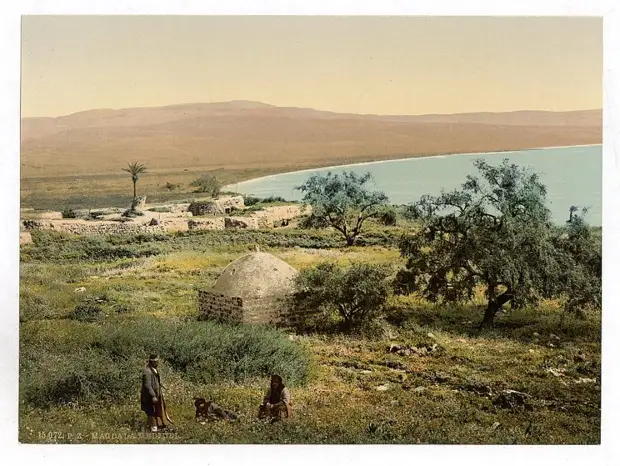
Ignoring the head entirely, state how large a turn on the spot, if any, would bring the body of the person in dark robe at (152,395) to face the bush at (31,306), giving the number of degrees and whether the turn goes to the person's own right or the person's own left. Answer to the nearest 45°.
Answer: approximately 180°

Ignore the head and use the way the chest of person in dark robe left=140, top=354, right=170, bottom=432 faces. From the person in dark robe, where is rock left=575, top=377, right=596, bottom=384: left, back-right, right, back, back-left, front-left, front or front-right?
front-left

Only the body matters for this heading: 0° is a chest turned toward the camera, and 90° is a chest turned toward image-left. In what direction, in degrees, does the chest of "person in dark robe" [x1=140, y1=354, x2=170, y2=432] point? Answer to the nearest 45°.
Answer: approximately 315°

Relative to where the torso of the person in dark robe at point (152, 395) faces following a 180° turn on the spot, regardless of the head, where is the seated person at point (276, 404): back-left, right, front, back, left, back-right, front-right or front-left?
back-right

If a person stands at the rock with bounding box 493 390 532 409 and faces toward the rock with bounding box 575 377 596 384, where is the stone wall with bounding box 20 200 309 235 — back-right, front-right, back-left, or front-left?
back-left
